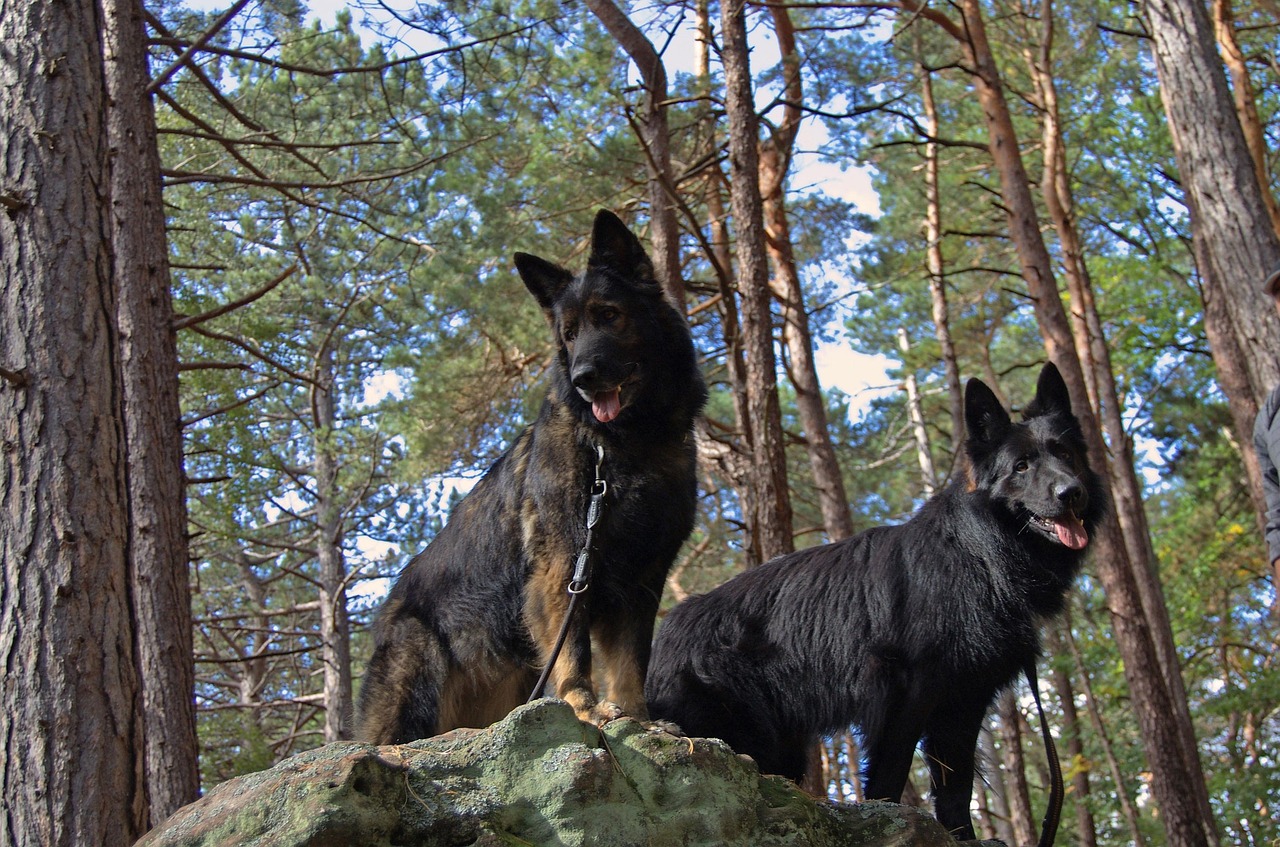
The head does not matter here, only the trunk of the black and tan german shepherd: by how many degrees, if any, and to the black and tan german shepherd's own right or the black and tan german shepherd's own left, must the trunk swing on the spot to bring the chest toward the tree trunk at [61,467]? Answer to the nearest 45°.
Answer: approximately 135° to the black and tan german shepherd's own right

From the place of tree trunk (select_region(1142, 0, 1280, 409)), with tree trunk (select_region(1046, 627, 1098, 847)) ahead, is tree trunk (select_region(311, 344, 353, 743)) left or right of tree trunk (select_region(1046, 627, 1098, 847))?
left

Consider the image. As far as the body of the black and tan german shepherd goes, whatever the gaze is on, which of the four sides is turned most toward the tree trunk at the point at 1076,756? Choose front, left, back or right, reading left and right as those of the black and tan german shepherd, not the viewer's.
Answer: left

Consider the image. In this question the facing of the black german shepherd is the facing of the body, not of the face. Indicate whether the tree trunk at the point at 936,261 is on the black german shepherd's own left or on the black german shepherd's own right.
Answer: on the black german shepherd's own left

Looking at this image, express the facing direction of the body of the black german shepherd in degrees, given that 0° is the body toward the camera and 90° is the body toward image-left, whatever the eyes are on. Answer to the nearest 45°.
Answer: approximately 315°

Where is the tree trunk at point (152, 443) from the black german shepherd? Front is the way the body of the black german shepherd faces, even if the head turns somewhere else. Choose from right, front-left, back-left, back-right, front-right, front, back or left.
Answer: back-right

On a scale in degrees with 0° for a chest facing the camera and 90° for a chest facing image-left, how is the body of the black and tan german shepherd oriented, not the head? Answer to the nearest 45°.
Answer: approximately 315°

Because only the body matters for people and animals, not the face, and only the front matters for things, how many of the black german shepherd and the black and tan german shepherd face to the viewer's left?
0
